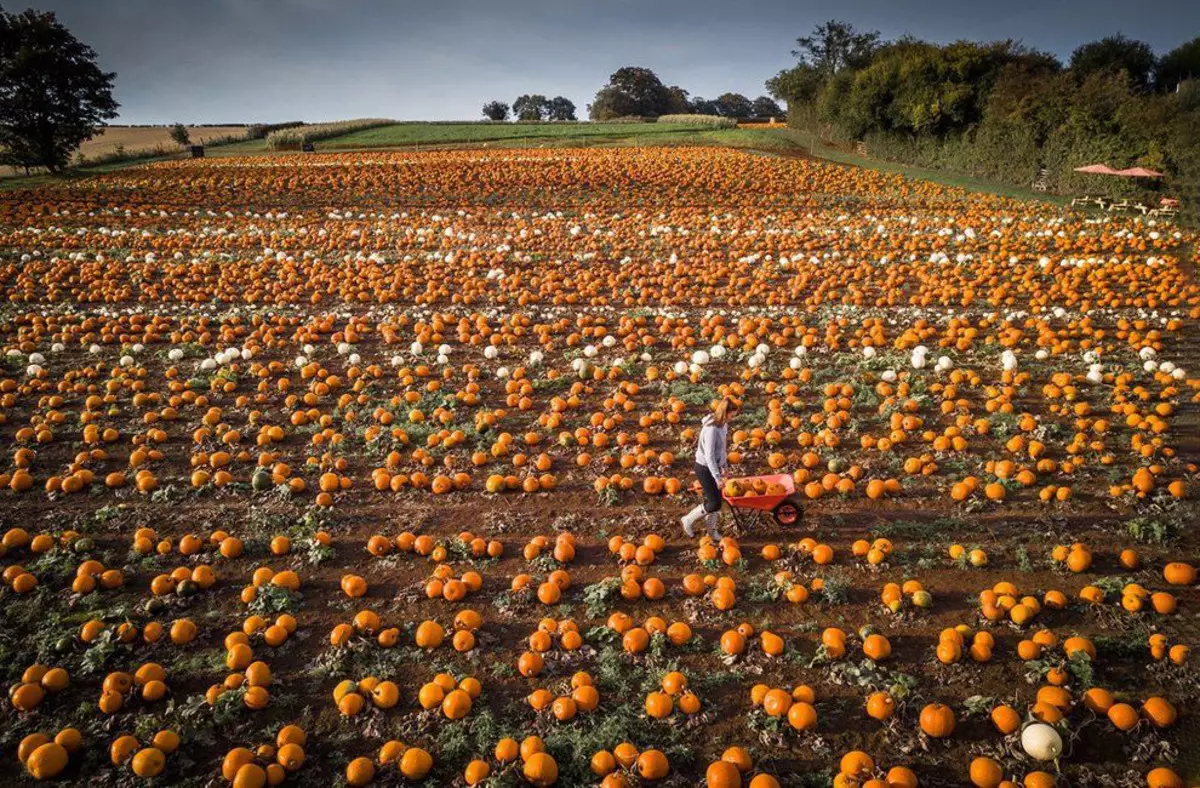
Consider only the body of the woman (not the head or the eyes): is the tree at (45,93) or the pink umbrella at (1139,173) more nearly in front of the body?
the pink umbrella

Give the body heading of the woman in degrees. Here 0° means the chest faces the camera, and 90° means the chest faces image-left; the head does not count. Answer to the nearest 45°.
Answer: approximately 270°

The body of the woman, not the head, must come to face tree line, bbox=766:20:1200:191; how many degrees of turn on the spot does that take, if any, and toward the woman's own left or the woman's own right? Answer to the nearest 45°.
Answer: approximately 45° to the woman's own left

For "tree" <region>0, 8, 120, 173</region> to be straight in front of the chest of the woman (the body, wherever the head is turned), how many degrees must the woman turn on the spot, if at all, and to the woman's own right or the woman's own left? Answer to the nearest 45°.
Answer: approximately 135° to the woman's own left

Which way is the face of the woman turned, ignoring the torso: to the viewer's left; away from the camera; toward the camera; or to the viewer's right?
to the viewer's right

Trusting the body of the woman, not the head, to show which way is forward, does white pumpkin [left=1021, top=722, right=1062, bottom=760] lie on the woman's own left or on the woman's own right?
on the woman's own right

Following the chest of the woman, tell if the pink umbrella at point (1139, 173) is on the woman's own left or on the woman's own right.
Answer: on the woman's own left
